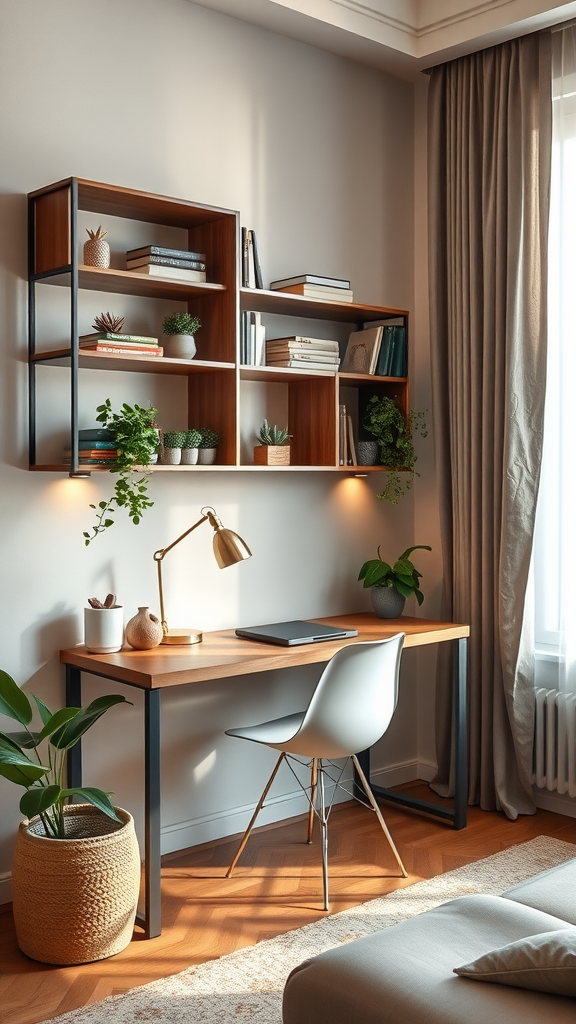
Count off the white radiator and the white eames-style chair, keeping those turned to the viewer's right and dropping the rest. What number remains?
0

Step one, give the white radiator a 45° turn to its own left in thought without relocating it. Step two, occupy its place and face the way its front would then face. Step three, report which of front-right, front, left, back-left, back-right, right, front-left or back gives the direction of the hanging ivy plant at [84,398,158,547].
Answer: front-right

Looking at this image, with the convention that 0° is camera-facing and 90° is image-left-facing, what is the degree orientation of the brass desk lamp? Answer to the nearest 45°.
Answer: approximately 270°

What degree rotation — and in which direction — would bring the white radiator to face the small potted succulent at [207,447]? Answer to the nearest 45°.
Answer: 0° — it already faces it

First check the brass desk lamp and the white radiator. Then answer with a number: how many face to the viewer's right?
1

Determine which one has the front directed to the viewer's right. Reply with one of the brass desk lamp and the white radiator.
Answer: the brass desk lamp

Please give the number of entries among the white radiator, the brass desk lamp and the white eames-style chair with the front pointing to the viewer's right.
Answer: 1

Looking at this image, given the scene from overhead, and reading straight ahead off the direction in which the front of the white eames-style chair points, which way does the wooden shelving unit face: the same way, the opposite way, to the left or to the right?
the opposite way

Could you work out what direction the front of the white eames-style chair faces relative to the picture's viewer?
facing away from the viewer and to the left of the viewer

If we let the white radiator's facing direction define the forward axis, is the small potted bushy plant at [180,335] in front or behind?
in front

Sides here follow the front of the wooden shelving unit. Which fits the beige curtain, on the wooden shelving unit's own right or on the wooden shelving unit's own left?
on the wooden shelving unit's own left
